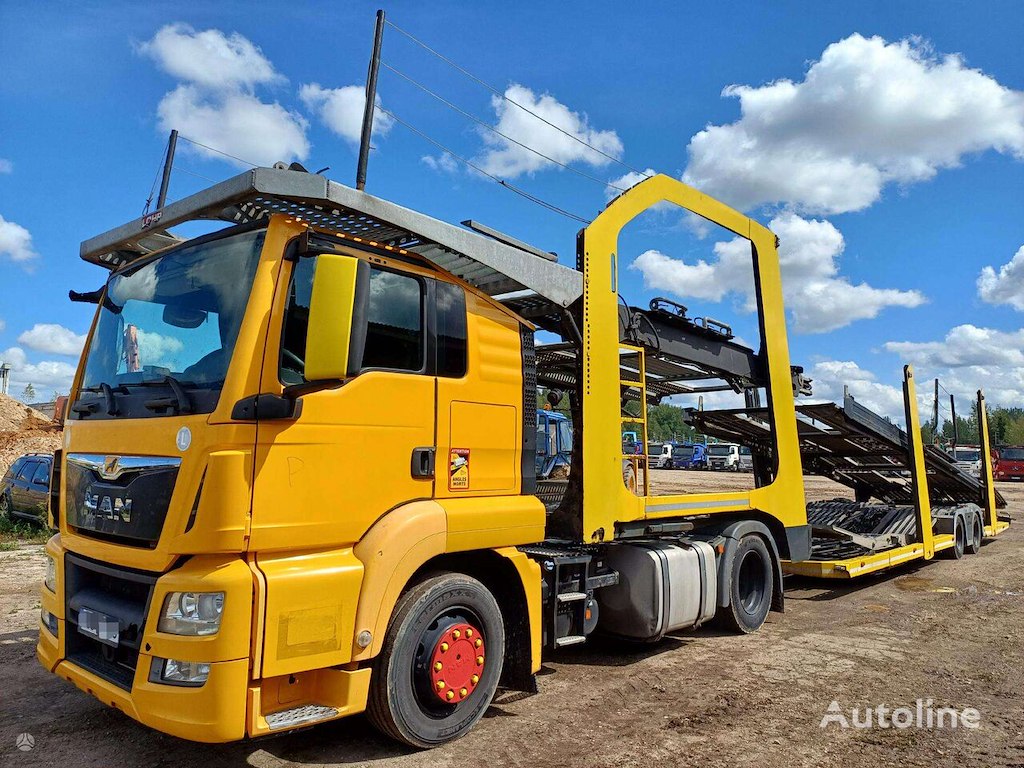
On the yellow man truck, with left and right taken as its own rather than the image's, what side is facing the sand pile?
right

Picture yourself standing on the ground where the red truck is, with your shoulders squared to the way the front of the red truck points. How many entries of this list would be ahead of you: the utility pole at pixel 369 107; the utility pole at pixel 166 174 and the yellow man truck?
3

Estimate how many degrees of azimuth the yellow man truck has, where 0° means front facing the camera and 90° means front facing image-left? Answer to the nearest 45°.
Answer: approximately 45°

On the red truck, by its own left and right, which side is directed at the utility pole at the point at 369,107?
front

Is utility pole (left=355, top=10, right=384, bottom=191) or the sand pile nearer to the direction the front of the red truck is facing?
the utility pole

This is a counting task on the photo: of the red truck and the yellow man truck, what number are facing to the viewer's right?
0

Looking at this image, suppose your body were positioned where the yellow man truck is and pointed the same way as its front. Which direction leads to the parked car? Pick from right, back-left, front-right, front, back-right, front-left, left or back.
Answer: right

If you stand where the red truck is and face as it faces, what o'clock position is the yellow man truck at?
The yellow man truck is roughly at 12 o'clock from the red truck.

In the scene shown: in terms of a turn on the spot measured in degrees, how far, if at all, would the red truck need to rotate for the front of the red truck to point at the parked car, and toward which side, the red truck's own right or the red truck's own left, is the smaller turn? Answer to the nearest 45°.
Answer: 0° — it already faces it

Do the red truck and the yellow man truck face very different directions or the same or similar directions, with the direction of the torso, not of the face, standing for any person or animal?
same or similar directions

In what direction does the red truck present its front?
toward the camera
